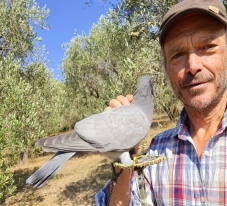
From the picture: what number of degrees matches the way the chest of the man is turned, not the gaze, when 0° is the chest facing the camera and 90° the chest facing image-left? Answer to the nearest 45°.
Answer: approximately 0°
